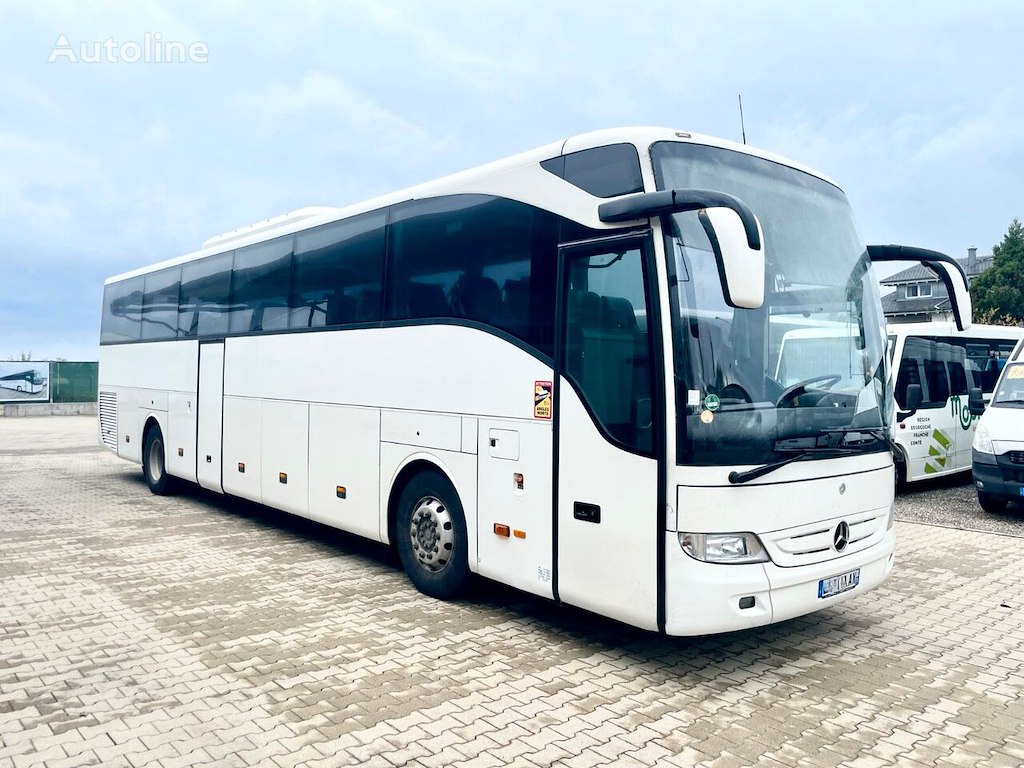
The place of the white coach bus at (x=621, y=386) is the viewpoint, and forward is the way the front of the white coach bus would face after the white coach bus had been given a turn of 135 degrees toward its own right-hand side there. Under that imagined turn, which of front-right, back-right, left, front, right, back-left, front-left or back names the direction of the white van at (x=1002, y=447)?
back-right

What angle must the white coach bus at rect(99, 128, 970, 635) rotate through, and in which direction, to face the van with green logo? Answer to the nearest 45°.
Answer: approximately 90° to its left

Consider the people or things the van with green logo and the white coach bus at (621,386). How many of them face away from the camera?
0

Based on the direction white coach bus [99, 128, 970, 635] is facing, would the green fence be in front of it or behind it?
behind

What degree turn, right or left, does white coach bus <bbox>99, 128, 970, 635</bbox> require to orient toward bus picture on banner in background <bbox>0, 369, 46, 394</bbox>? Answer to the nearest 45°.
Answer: approximately 180°

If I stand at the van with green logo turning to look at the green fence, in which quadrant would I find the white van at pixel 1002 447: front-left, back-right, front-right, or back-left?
back-left

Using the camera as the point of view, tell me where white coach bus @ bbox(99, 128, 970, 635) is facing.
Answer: facing the viewer and to the right of the viewer
